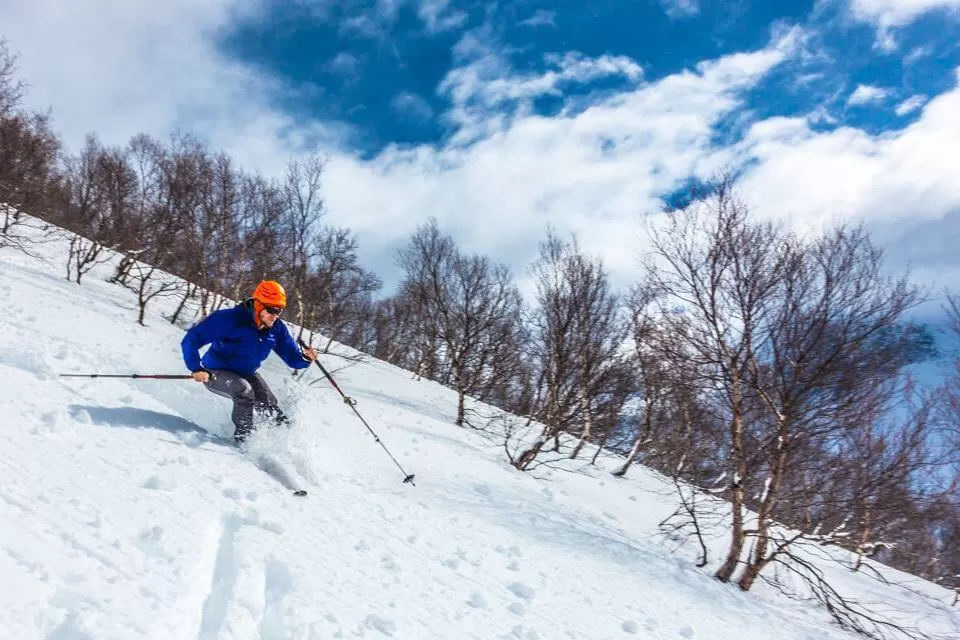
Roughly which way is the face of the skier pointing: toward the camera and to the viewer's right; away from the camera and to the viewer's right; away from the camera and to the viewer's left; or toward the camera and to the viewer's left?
toward the camera and to the viewer's right

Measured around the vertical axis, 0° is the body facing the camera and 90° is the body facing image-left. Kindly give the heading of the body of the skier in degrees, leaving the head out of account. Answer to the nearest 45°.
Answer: approximately 315°
